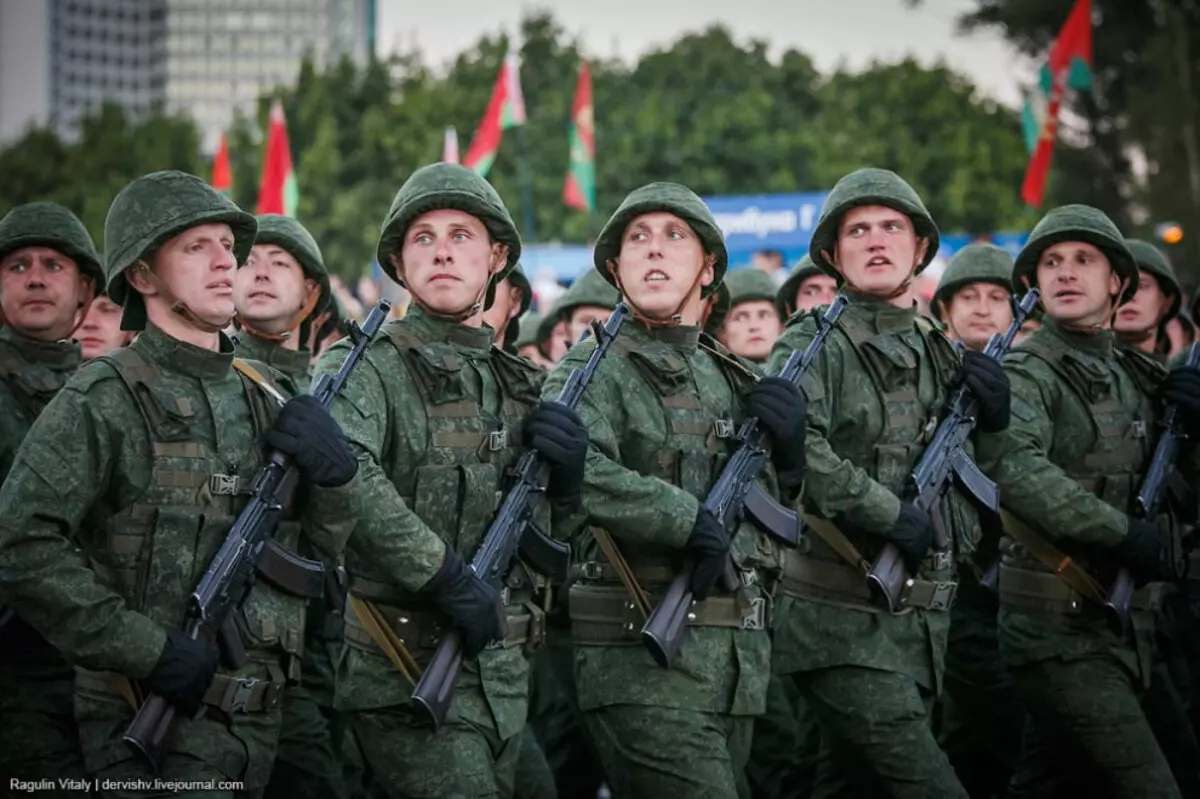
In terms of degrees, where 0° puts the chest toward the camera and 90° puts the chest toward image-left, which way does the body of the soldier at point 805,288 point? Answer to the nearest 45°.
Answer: approximately 315°

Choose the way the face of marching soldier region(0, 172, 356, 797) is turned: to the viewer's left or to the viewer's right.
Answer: to the viewer's right

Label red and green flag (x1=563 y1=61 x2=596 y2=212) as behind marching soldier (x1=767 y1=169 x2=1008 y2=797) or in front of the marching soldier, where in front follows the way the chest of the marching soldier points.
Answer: behind

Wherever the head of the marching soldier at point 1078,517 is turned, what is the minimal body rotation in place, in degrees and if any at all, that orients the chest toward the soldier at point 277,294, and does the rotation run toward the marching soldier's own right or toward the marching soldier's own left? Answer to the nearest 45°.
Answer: approximately 135° to the marching soldier's own right

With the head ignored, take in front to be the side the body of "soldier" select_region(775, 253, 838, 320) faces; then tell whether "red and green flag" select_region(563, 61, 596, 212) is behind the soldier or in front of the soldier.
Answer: behind
